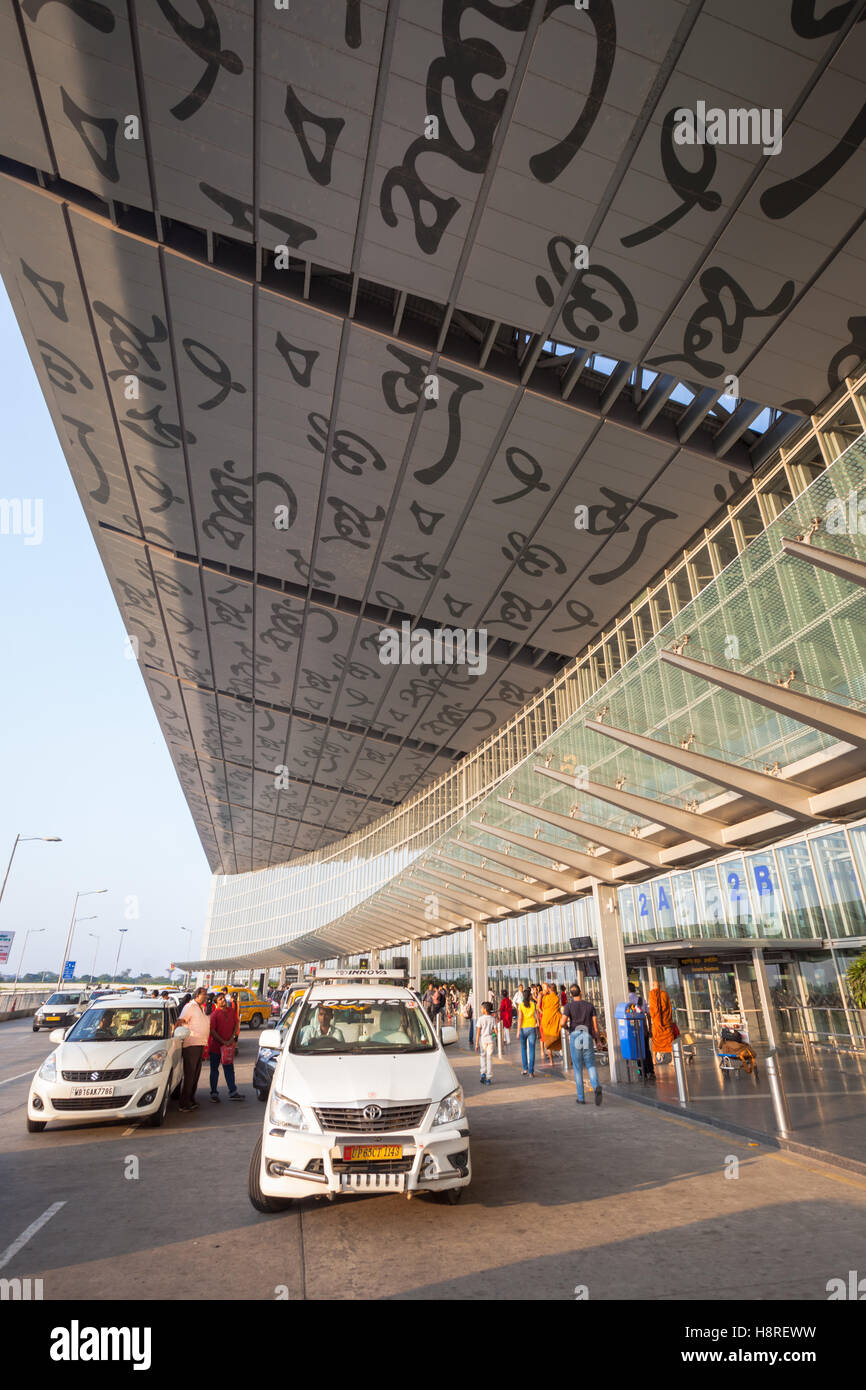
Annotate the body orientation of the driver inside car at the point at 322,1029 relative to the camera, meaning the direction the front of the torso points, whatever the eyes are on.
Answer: toward the camera

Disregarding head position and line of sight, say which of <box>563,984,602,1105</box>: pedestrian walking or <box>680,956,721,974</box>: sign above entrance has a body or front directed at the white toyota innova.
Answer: the sign above entrance

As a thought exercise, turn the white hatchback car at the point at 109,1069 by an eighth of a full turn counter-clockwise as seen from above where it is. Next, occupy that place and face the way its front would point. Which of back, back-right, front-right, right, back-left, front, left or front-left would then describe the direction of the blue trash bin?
front-left

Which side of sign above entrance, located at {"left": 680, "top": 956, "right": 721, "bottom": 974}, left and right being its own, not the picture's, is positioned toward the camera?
front

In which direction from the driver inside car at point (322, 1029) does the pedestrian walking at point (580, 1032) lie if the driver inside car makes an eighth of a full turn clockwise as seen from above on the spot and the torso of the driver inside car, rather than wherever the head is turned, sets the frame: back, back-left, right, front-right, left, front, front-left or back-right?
back

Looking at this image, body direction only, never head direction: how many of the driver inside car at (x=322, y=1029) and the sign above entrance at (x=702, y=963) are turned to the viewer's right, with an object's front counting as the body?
0

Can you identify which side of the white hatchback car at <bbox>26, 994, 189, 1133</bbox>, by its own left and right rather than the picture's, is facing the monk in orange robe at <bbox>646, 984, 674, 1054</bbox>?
left

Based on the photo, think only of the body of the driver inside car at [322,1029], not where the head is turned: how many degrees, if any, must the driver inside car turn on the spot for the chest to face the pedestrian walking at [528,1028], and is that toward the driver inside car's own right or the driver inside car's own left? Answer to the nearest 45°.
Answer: approximately 135° to the driver inside car's own left

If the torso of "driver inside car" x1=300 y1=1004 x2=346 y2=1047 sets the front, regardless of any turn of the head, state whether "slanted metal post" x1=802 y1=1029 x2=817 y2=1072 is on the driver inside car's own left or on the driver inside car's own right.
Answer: on the driver inside car's own left

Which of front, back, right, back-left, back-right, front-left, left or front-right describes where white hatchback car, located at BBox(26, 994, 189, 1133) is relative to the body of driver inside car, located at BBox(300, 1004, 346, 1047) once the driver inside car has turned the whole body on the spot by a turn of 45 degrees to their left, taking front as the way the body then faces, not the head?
back

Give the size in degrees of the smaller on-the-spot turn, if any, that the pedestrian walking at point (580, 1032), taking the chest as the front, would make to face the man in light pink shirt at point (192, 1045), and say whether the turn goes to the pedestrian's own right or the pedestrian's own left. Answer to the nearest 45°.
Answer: approximately 90° to the pedestrian's own left

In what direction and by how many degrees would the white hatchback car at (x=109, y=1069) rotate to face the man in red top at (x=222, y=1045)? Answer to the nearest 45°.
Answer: approximately 135° to its left

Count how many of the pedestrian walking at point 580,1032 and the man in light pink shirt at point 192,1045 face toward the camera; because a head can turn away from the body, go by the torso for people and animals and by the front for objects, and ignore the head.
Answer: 0

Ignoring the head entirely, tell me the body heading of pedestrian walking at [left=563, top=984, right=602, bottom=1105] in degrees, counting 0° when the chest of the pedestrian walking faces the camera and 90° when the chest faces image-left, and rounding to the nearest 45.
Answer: approximately 180°

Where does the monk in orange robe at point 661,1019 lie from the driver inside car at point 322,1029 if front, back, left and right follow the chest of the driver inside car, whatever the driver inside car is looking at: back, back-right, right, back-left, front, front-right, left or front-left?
back-left
